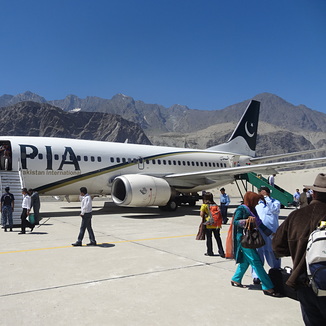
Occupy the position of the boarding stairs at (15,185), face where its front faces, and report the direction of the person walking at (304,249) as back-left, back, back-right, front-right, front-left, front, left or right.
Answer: front

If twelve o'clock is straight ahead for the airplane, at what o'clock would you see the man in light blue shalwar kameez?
The man in light blue shalwar kameez is roughly at 10 o'clock from the airplane.

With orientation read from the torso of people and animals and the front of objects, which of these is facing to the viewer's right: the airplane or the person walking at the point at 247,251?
the person walking

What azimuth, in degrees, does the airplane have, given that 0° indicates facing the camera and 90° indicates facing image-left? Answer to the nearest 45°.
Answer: approximately 45°

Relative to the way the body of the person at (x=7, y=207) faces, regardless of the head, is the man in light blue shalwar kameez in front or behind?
behind

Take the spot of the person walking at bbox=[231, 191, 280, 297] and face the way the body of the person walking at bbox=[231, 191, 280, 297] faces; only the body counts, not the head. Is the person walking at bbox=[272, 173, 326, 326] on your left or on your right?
on your right

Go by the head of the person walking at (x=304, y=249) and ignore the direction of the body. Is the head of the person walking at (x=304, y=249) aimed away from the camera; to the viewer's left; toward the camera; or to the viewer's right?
away from the camera

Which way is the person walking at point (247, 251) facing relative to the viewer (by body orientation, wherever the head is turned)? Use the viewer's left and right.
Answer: facing to the right of the viewer

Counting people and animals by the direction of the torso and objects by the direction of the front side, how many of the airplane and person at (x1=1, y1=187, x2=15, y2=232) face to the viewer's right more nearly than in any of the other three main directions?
0

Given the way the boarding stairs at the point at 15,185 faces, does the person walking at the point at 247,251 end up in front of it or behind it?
in front

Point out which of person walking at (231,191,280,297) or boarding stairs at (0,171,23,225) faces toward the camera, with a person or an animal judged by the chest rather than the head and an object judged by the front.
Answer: the boarding stairs

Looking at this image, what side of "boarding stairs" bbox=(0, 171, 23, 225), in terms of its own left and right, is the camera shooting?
front
